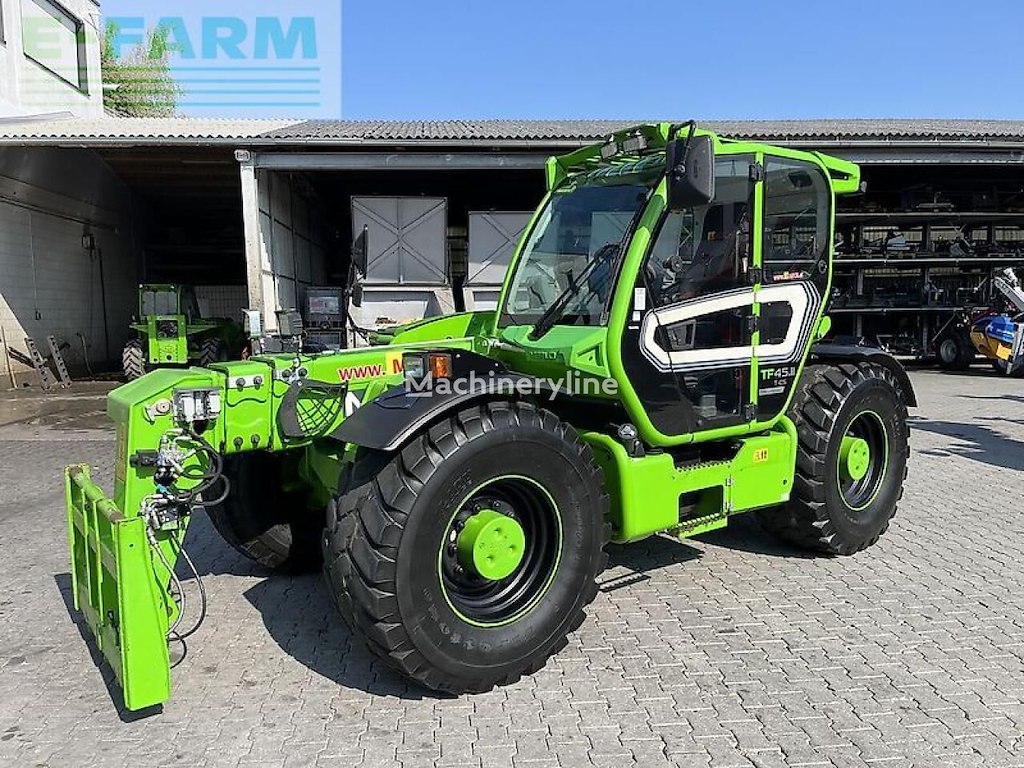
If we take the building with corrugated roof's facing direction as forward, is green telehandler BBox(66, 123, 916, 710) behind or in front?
in front

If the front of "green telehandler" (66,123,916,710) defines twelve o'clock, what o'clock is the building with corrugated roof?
The building with corrugated roof is roughly at 4 o'clock from the green telehandler.

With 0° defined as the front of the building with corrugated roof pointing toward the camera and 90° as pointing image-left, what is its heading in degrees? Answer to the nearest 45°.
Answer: approximately 0°

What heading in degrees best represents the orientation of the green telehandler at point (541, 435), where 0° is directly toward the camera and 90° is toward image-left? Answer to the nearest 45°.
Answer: approximately 45°

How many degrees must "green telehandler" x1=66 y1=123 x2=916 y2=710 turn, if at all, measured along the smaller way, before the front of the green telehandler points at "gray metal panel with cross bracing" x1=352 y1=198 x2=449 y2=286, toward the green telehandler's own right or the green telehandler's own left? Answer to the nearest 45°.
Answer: approximately 135° to the green telehandler's own right

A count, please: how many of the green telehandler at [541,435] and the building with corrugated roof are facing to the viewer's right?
0

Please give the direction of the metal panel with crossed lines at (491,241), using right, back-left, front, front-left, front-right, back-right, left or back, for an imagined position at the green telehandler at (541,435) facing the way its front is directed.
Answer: back-right
